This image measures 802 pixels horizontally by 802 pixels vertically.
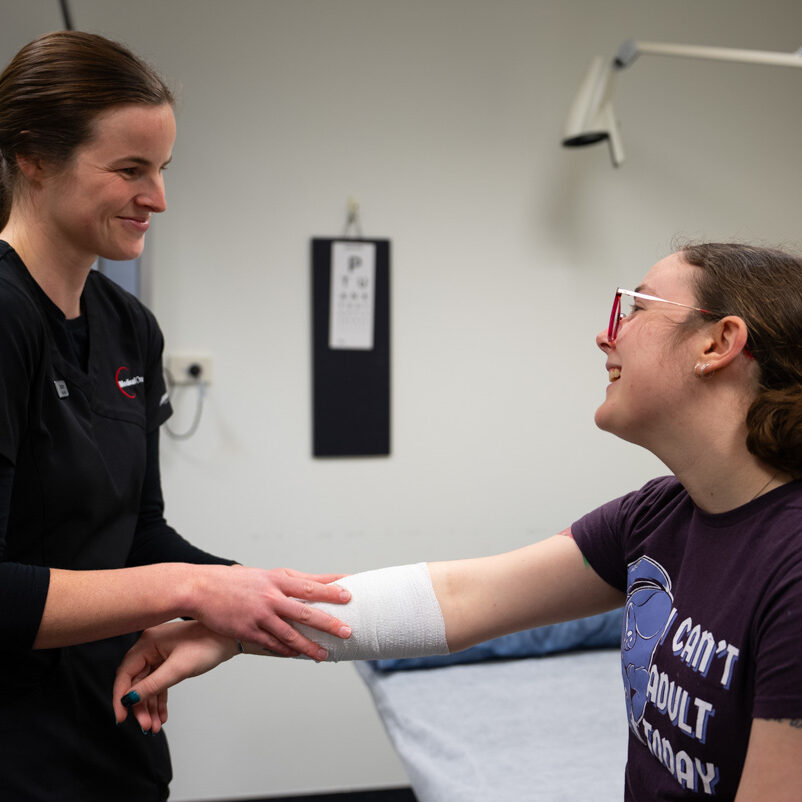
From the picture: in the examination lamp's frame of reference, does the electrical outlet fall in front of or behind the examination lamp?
in front

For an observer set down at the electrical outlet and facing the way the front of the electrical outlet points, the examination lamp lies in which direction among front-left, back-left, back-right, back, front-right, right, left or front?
left

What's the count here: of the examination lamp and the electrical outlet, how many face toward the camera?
1

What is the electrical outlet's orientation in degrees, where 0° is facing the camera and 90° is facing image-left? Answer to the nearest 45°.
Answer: approximately 0°

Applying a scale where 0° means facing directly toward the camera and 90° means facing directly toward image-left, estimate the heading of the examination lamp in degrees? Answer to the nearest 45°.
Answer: approximately 90°

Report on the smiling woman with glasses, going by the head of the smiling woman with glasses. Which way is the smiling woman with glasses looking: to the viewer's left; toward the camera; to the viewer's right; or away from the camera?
to the viewer's left

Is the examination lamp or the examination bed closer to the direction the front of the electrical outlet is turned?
the examination bed

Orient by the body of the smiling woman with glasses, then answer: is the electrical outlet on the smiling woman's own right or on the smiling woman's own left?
on the smiling woman's own right

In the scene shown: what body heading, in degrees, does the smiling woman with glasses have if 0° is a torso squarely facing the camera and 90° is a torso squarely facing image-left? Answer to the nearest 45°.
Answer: approximately 45°
